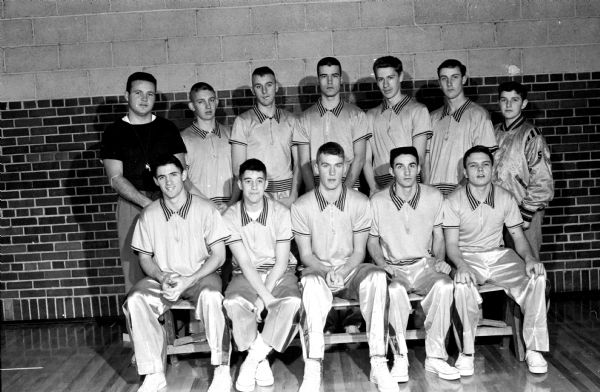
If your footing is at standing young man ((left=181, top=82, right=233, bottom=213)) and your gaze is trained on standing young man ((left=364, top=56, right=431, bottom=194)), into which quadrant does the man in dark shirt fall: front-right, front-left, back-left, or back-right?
back-right

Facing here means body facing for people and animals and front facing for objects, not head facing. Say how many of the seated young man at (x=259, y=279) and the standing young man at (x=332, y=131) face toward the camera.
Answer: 2

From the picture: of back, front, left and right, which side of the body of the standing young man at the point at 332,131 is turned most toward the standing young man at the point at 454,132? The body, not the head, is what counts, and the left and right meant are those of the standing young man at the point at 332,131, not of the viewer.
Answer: left
